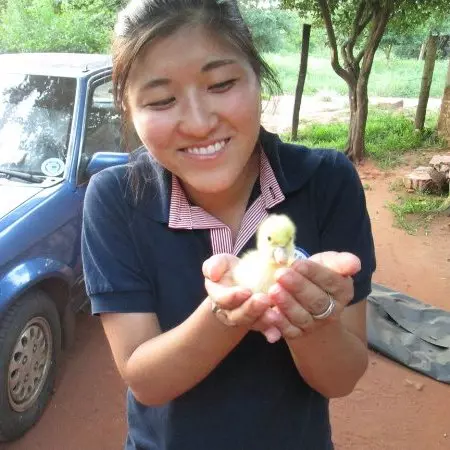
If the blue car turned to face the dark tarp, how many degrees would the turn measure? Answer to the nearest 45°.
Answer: approximately 135° to its left

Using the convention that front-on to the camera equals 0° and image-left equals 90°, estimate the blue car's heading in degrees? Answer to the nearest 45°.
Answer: approximately 45°

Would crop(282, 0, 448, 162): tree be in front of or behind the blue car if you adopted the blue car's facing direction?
behind

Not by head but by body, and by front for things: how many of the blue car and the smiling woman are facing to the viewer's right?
0

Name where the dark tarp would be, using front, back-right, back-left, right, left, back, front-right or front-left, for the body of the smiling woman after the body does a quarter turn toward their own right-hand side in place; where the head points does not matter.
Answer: back-right

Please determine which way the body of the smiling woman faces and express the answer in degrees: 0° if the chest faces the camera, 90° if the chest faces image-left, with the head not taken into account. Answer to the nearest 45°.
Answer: approximately 0°

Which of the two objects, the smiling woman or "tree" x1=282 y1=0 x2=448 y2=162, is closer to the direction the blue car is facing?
the smiling woman

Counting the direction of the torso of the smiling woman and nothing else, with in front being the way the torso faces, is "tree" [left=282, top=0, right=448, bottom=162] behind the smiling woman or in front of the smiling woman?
behind

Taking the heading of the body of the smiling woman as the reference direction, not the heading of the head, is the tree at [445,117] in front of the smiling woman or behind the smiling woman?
behind

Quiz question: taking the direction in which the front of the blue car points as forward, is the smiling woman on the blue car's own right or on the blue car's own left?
on the blue car's own left
